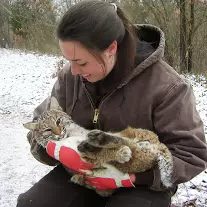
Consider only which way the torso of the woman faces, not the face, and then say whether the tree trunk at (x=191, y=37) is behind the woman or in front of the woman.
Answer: behind

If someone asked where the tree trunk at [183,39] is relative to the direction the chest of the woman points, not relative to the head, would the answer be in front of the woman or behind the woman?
behind

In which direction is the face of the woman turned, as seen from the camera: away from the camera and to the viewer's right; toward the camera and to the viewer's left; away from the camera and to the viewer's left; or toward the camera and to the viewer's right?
toward the camera and to the viewer's left

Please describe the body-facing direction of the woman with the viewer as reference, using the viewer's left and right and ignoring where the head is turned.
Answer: facing the viewer and to the left of the viewer
